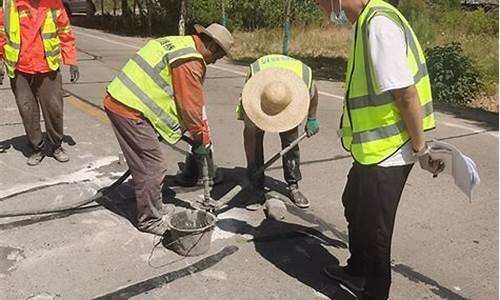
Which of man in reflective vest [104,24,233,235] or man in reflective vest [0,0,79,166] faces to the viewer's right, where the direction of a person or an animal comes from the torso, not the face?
man in reflective vest [104,24,233,235]

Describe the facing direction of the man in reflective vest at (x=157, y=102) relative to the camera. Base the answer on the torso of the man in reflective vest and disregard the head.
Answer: to the viewer's right

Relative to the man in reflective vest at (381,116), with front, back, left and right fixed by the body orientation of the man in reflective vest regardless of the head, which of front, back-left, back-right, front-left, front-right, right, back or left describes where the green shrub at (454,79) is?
right

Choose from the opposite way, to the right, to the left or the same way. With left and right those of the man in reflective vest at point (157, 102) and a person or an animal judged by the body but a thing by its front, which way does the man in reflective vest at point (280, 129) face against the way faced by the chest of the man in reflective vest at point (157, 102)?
to the right

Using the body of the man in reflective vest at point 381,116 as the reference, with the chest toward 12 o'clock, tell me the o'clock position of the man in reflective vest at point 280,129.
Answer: the man in reflective vest at point 280,129 is roughly at 2 o'clock from the man in reflective vest at point 381,116.

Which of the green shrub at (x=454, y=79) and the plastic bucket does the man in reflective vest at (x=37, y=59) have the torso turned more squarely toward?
the plastic bucket

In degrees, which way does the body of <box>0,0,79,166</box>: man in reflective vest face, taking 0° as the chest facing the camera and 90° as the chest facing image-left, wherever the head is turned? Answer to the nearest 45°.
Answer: approximately 0°

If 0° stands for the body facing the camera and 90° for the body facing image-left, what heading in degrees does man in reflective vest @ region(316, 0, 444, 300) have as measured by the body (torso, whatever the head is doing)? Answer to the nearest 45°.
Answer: approximately 90°

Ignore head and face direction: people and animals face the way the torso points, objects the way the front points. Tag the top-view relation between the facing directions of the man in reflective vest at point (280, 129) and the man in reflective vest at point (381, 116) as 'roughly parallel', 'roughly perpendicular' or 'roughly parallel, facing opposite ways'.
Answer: roughly perpendicular

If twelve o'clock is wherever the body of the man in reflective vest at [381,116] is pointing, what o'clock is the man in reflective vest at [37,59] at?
the man in reflective vest at [37,59] is roughly at 1 o'clock from the man in reflective vest at [381,116].

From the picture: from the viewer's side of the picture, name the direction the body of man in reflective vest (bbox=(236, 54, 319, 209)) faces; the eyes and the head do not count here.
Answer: toward the camera

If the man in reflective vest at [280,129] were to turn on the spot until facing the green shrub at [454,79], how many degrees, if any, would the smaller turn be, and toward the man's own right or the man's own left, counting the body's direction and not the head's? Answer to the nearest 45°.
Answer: approximately 135° to the man's own left

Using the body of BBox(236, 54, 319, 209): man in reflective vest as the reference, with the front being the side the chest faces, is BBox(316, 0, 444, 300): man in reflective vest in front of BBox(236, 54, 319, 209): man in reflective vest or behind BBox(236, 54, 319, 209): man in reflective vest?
in front
